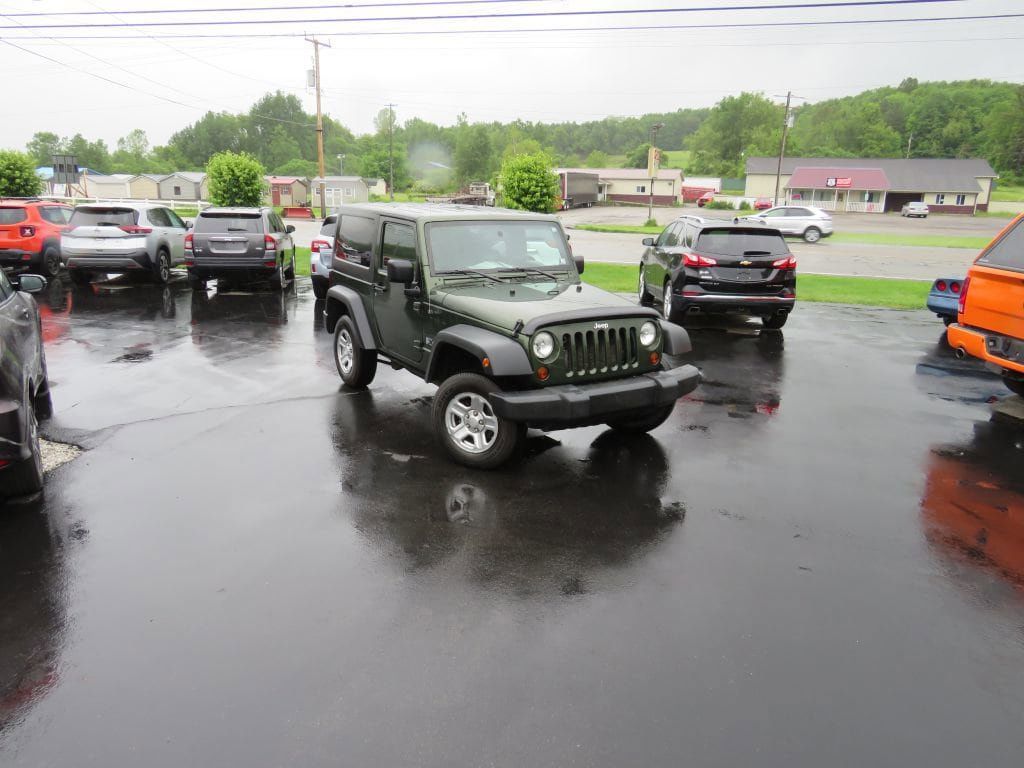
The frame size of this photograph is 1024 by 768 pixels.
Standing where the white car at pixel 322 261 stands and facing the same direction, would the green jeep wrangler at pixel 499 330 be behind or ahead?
behind

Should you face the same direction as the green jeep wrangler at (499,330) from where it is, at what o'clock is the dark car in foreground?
The dark car in foreground is roughly at 4 o'clock from the green jeep wrangler.

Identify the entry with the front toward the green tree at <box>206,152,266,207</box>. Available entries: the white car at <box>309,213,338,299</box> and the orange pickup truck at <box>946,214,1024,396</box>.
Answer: the white car

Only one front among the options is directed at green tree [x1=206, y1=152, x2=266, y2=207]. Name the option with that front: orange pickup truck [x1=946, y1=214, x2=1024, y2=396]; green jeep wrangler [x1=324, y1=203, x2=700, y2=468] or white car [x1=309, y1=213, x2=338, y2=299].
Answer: the white car

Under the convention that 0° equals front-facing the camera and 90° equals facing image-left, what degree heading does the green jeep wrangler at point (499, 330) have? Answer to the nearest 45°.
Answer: approximately 315°

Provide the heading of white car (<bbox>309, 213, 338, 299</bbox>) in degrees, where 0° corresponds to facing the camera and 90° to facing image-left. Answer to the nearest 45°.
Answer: approximately 180°

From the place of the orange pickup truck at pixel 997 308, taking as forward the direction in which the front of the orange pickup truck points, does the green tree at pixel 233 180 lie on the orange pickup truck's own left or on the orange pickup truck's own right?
on the orange pickup truck's own left

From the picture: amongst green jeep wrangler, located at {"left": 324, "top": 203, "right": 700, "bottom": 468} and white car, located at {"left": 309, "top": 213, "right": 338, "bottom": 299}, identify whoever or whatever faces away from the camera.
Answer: the white car

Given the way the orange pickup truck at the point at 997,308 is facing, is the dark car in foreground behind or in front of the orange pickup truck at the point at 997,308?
behind

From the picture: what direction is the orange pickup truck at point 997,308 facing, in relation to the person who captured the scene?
facing away from the viewer and to the right of the viewer
